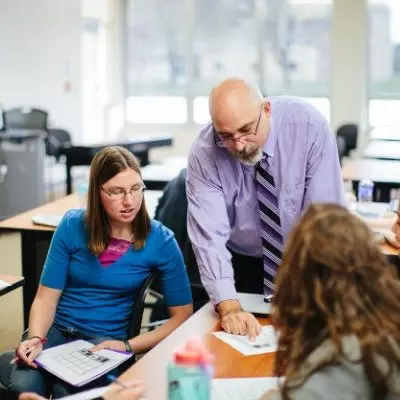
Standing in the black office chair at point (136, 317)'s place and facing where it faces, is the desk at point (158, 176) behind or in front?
behind

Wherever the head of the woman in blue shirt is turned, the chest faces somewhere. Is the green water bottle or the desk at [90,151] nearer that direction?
the green water bottle

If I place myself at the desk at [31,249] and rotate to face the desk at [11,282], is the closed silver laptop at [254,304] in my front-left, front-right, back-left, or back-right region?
front-left

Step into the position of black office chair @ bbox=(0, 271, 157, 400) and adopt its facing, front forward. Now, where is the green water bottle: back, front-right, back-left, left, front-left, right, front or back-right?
front-left

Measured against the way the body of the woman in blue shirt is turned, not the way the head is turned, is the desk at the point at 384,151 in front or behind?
behind

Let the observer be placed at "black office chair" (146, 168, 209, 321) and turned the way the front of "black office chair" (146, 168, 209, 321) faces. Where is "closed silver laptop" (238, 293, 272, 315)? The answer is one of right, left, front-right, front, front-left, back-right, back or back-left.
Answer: front-right

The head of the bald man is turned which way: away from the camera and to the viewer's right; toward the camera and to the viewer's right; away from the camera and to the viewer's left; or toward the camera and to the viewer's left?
toward the camera and to the viewer's left

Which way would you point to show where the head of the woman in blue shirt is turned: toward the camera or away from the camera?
toward the camera

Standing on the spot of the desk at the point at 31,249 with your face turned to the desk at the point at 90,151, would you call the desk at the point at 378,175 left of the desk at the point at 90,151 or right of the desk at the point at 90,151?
right

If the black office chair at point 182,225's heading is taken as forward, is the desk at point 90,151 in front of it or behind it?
behind

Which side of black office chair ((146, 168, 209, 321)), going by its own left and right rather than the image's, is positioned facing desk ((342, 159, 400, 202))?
left
